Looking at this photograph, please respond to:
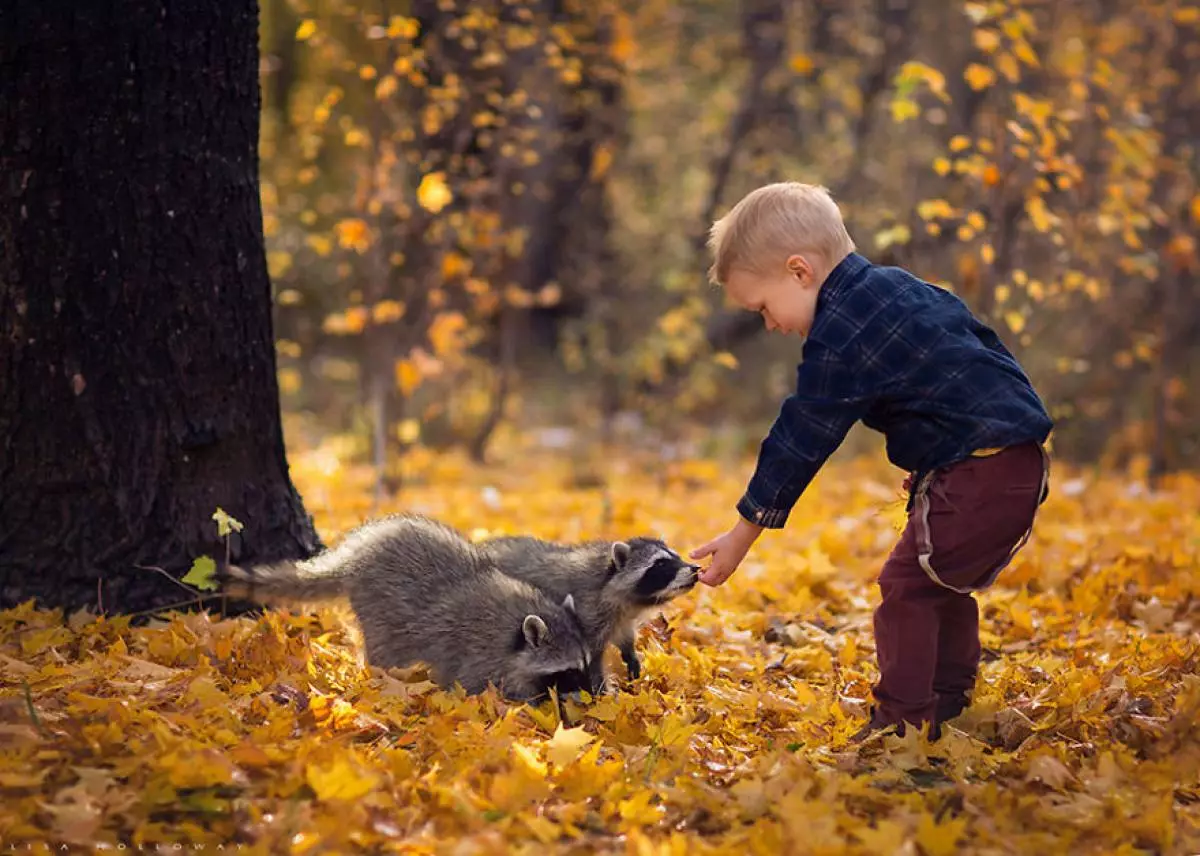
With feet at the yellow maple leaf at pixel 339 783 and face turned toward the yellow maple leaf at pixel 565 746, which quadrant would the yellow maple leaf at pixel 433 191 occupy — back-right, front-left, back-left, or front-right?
front-left

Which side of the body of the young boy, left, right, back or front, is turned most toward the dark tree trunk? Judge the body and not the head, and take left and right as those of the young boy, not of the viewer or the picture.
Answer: front

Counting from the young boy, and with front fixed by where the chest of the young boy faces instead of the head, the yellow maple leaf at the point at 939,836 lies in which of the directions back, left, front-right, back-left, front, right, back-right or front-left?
left

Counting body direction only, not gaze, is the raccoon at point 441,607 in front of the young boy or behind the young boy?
in front

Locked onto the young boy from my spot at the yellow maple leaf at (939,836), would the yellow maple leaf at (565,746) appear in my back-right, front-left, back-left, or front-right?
front-left

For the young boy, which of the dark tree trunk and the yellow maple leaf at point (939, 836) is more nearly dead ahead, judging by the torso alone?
the dark tree trunk

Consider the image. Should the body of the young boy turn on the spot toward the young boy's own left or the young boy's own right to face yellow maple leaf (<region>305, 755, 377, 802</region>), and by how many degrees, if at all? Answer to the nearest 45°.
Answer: approximately 45° to the young boy's own left

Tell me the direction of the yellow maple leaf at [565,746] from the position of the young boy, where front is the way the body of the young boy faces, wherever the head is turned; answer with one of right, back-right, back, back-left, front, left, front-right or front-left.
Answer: front-left

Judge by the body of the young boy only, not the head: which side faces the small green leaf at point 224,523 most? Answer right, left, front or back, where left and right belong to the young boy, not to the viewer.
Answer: front

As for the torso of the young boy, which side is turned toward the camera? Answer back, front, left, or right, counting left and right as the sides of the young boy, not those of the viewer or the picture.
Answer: left

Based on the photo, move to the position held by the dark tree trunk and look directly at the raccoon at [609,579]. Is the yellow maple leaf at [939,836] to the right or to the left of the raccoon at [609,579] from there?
right
